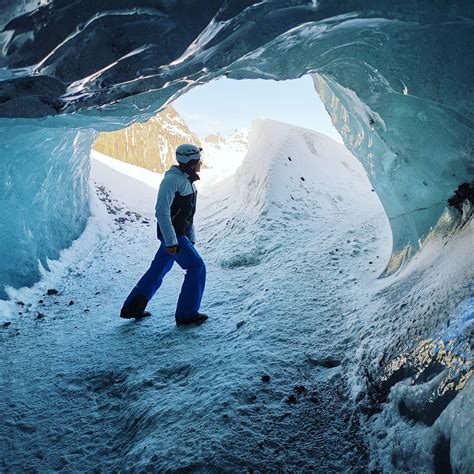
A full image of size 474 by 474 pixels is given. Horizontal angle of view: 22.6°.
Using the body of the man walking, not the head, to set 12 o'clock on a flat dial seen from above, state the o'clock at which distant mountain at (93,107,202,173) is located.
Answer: The distant mountain is roughly at 9 o'clock from the man walking.

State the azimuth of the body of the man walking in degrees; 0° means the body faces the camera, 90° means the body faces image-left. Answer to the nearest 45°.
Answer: approximately 270°
